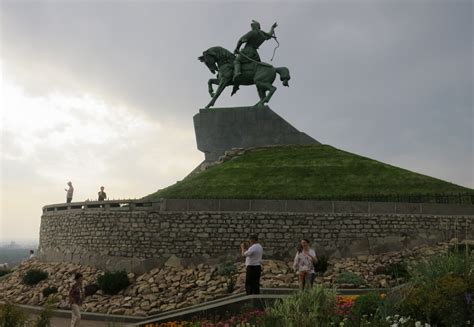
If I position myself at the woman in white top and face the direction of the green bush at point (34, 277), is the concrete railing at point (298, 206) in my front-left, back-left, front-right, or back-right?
front-right

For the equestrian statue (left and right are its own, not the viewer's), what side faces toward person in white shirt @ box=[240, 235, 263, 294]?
left

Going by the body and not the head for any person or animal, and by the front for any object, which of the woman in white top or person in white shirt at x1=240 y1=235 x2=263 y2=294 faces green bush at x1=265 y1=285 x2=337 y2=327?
the woman in white top

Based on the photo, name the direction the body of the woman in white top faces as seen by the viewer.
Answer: toward the camera

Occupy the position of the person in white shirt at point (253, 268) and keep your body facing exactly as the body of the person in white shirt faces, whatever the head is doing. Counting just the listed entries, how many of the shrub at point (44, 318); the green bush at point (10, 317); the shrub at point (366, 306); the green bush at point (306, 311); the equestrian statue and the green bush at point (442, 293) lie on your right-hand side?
1

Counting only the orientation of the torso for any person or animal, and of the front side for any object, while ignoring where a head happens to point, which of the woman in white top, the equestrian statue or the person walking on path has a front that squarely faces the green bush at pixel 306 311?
the woman in white top

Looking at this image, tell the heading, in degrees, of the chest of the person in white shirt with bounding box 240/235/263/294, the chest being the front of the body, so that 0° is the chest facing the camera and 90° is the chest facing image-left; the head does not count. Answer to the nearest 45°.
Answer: approximately 90°

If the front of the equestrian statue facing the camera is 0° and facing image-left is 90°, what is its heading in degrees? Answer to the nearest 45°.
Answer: approximately 90°

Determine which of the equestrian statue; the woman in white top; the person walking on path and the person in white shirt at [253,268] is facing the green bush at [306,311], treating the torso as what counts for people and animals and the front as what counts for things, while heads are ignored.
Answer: the woman in white top

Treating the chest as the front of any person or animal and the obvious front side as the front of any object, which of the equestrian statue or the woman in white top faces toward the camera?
the woman in white top
